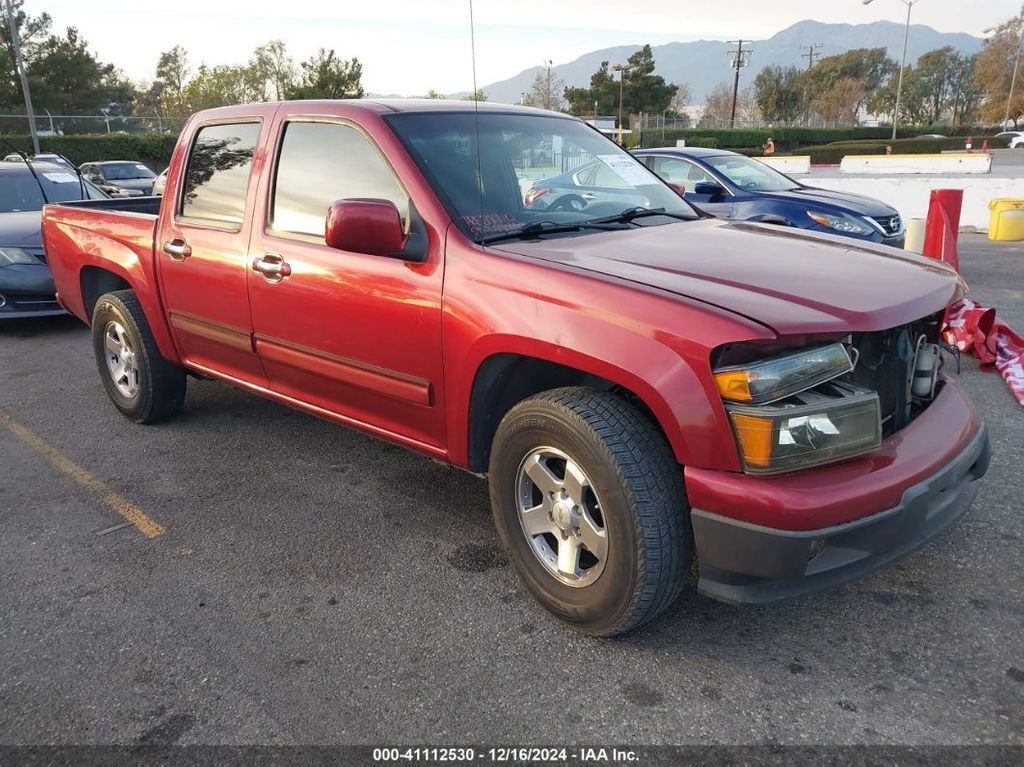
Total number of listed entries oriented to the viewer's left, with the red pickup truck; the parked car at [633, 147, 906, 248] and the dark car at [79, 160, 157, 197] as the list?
0

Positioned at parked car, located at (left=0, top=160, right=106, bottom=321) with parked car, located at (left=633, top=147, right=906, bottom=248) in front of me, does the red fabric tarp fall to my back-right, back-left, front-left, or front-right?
front-right

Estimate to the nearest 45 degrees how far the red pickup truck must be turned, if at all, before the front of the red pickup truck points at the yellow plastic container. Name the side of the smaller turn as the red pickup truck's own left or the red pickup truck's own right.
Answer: approximately 90° to the red pickup truck's own left

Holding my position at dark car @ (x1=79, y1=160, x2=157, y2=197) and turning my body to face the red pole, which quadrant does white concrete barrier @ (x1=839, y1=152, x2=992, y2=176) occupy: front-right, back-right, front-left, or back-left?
front-left

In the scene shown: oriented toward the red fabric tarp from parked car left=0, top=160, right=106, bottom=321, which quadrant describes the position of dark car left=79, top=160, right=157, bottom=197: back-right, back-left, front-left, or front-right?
back-left

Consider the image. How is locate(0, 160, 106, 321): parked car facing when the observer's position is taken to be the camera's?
facing the viewer and to the right of the viewer

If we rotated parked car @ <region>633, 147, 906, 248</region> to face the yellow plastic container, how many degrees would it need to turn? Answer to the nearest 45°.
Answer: approximately 90° to its left

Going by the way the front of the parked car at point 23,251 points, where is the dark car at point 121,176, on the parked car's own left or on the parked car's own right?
on the parked car's own left

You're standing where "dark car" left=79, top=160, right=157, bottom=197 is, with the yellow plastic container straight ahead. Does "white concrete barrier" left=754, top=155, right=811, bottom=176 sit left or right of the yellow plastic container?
left

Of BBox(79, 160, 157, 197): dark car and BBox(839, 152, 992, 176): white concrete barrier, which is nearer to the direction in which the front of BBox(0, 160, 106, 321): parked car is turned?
the white concrete barrier

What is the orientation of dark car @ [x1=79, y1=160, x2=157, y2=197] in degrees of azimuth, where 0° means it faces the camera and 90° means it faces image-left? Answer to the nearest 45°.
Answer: approximately 315°

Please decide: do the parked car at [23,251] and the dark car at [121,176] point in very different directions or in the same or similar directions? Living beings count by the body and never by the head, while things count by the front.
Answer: same or similar directions

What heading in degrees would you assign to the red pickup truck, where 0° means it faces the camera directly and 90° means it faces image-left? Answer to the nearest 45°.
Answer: approximately 315°

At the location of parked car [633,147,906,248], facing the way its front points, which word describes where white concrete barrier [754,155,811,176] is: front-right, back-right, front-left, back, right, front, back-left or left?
back-left

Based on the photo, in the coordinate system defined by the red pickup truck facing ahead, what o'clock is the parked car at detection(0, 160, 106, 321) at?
The parked car is roughly at 6 o'clock from the red pickup truck.

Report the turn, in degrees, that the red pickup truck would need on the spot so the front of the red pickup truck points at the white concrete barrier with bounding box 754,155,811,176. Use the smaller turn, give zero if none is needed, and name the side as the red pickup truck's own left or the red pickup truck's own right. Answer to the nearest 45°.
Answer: approximately 135° to the red pickup truck's own left

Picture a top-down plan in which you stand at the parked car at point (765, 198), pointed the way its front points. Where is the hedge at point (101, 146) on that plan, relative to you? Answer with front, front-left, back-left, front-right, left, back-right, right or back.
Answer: back

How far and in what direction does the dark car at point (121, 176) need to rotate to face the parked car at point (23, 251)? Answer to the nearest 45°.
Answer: approximately 45° to its right

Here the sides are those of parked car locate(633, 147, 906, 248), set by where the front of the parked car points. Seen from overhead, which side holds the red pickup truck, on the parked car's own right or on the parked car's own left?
on the parked car's own right

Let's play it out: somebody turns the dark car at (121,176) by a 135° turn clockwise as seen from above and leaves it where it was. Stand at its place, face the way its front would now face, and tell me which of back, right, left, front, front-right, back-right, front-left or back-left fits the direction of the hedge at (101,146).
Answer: right

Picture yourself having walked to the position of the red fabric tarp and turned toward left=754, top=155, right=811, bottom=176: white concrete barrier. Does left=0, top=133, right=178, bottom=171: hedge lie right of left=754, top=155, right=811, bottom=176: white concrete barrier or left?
left
